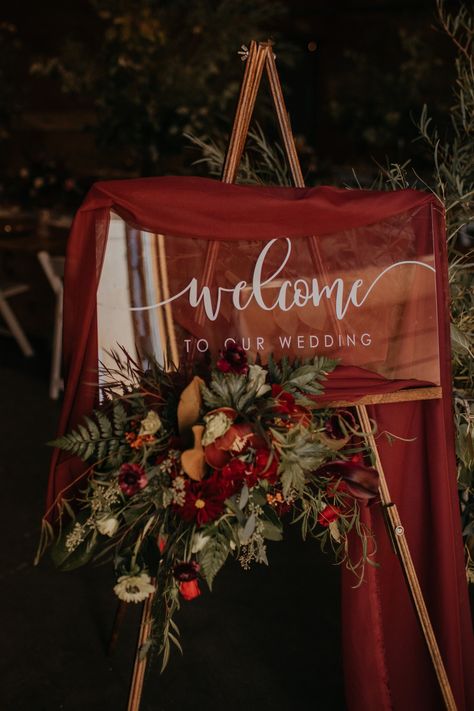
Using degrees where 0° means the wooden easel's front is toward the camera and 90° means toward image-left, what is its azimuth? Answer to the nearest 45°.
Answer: approximately 0°

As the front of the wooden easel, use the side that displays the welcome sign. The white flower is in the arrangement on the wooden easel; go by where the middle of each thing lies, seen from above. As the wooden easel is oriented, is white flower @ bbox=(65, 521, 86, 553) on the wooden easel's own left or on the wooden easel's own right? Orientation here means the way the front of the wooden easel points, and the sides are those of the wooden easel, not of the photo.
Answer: on the wooden easel's own right
